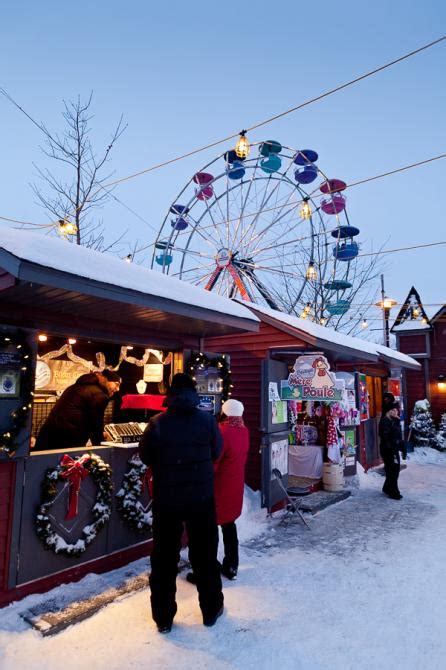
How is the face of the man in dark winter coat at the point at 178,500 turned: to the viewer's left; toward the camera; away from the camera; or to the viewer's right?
away from the camera

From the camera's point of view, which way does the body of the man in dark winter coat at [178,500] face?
away from the camera

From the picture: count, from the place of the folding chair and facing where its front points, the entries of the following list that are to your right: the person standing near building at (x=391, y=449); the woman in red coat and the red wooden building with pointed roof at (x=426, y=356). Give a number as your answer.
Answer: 1

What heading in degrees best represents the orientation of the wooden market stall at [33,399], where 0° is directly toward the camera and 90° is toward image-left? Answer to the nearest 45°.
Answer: approximately 315°

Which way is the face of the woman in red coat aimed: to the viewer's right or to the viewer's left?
to the viewer's left

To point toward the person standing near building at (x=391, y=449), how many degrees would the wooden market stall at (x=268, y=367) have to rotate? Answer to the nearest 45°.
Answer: approximately 90° to its left

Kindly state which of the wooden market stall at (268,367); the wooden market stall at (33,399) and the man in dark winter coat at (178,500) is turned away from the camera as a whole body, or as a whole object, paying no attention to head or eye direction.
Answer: the man in dark winter coat

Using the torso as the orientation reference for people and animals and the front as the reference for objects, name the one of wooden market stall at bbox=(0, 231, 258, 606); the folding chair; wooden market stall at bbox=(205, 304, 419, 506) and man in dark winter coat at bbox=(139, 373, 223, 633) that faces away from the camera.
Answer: the man in dark winter coat

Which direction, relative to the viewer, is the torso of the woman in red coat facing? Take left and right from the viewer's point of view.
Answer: facing away from the viewer and to the left of the viewer

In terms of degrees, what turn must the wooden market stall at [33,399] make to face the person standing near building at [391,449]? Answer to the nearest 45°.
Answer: approximately 90° to its left

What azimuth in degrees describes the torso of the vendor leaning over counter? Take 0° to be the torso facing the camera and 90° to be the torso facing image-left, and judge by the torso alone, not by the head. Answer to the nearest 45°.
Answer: approximately 270°
